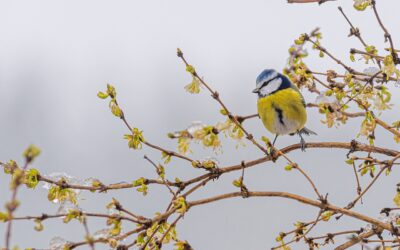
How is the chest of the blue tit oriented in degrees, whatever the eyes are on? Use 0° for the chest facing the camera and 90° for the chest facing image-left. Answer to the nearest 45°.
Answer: approximately 45°
